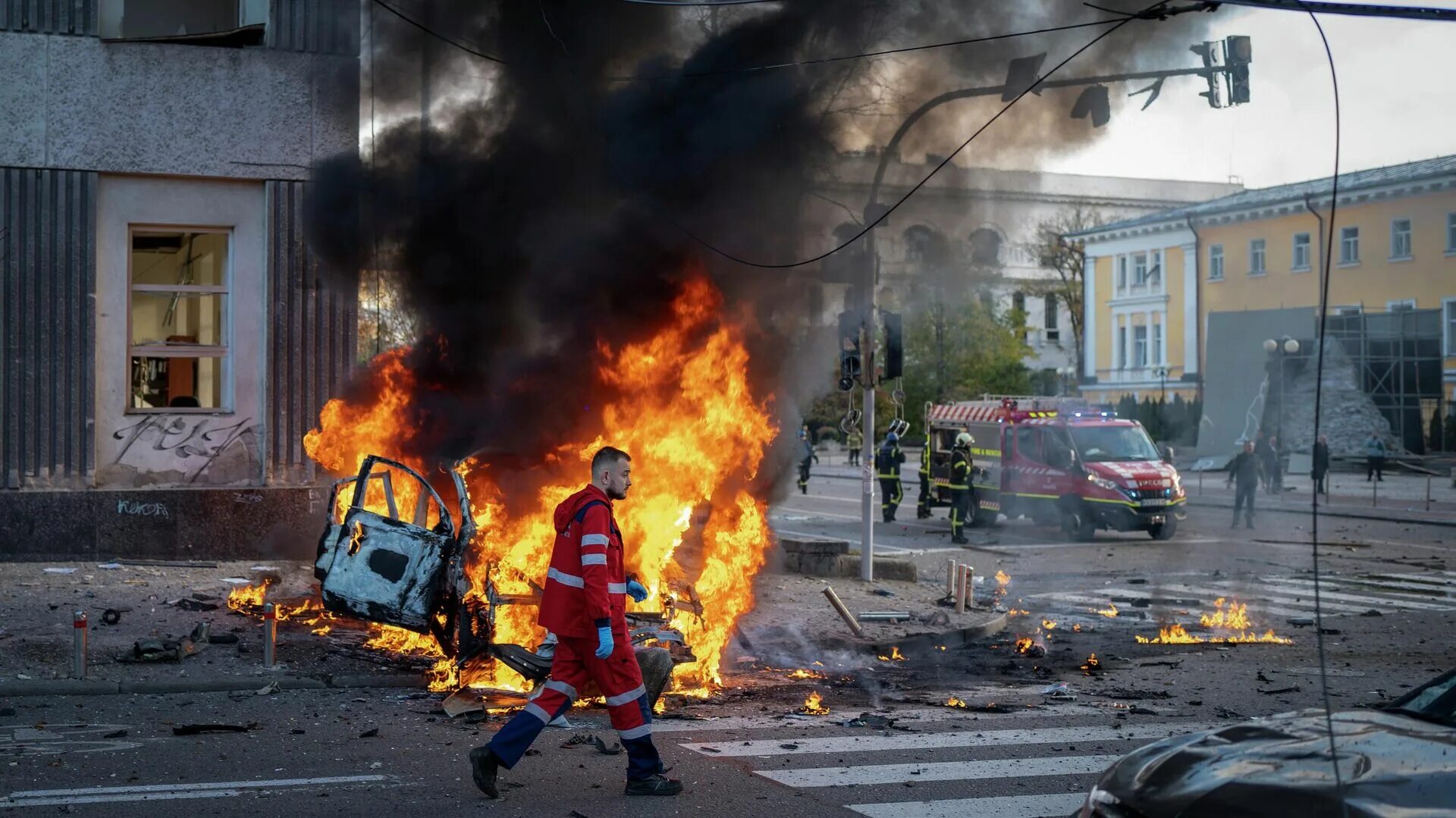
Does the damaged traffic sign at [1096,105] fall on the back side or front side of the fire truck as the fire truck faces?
on the front side

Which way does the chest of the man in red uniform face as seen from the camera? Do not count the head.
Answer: to the viewer's right

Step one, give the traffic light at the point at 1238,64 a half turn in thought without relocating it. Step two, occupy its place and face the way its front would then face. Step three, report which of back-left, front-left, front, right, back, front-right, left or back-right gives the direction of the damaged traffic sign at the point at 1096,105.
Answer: front-left

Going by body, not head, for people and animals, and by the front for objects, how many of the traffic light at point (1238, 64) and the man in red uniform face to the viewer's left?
0

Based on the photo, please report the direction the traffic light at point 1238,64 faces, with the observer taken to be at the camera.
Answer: facing the viewer and to the right of the viewer

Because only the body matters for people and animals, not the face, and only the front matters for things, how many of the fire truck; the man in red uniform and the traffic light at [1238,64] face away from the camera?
0

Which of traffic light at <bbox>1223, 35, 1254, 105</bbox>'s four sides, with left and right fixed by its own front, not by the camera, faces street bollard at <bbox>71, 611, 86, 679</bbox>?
right

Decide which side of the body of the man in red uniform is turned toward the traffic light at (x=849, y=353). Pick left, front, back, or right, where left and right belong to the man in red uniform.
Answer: left

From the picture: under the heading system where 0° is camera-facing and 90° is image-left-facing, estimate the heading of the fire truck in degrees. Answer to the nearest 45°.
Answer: approximately 315°

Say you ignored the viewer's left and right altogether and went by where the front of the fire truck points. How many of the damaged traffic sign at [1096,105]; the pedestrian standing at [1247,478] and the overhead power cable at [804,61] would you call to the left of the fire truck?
1

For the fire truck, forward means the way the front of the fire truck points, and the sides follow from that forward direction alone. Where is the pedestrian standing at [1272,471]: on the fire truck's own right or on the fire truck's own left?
on the fire truck's own left
